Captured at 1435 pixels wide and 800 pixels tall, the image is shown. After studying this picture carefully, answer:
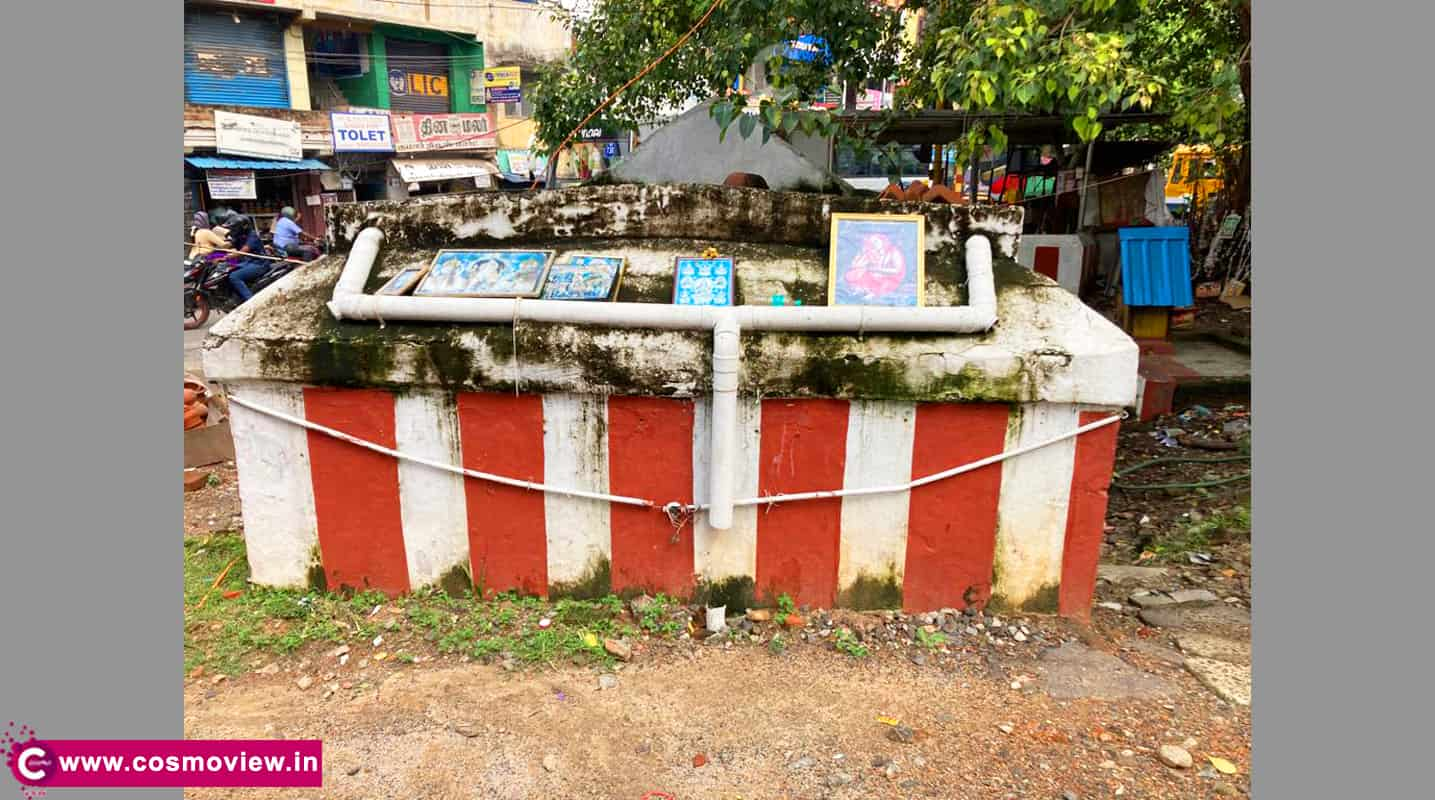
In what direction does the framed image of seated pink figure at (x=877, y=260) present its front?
toward the camera

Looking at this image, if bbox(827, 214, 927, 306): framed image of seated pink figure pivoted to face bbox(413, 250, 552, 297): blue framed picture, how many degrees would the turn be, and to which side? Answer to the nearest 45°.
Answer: approximately 90° to its right

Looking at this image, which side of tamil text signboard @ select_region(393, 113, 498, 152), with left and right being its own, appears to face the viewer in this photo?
front

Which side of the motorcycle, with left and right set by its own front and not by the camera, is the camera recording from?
left

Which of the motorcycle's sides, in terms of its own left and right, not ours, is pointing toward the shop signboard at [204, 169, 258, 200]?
right

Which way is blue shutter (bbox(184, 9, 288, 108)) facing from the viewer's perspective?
toward the camera

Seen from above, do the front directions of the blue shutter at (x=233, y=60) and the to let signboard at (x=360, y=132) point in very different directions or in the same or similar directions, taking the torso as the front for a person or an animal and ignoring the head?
same or similar directions

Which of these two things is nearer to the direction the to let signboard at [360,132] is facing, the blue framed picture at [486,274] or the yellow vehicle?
the blue framed picture

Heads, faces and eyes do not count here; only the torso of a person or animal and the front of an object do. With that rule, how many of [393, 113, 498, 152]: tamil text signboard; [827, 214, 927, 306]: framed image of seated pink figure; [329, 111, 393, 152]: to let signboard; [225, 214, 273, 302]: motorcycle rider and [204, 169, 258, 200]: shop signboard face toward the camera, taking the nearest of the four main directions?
4

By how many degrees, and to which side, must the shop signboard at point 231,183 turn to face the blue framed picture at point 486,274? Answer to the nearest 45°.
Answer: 0° — it already faces it

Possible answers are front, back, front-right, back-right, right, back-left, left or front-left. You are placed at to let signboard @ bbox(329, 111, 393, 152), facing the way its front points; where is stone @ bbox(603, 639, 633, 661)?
front

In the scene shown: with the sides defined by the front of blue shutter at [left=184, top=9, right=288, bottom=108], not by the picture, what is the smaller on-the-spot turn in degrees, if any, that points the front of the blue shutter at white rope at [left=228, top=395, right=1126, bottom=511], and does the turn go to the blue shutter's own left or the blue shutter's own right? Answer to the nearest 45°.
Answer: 0° — it already faces it
